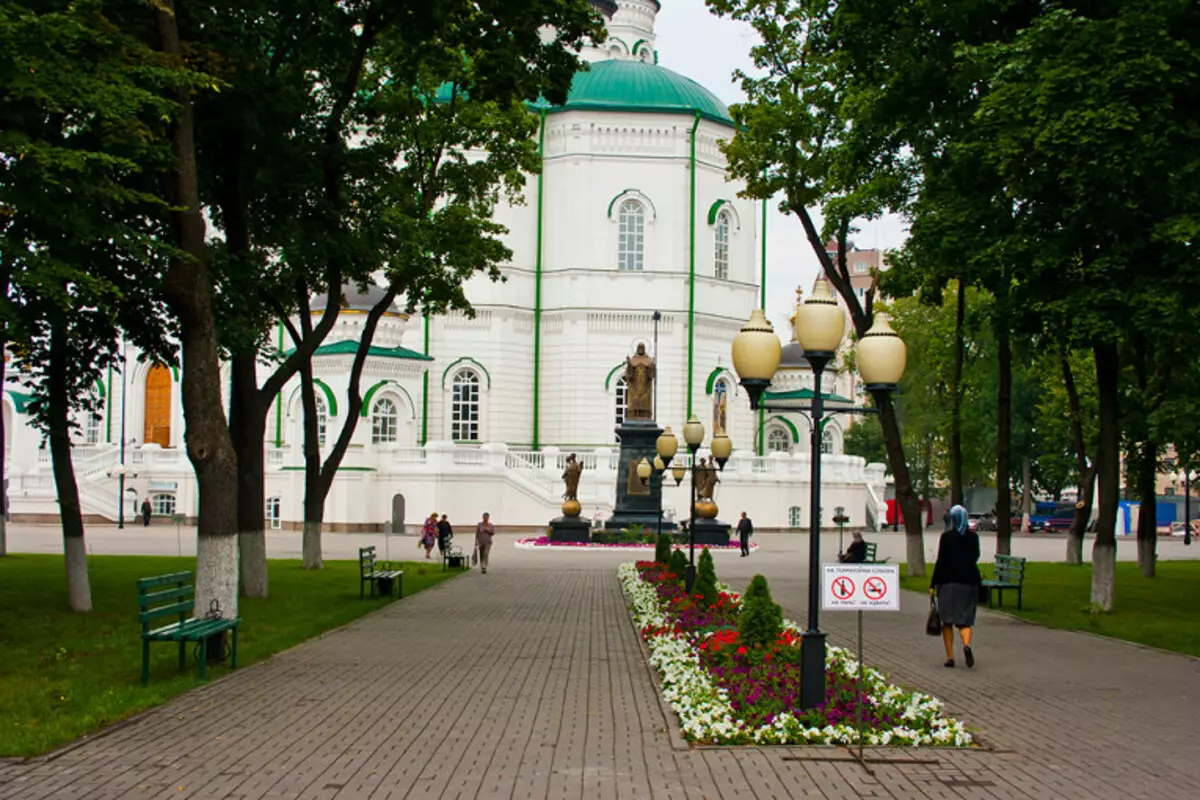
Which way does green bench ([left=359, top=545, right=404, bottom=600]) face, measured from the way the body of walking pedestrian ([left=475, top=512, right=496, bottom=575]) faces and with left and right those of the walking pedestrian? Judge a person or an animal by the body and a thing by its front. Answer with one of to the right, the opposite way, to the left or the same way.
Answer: to the left

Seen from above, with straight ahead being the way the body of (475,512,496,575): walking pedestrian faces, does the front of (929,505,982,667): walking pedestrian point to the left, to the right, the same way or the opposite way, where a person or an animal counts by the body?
the opposite way

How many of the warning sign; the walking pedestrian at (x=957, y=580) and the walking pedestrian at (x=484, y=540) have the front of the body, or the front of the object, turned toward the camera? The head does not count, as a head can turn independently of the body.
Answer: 2

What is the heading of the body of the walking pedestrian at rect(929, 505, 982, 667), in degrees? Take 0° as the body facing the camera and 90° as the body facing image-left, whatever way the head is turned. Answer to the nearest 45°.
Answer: approximately 180°

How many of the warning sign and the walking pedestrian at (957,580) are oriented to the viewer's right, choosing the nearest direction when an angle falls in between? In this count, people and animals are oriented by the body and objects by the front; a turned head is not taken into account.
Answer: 0

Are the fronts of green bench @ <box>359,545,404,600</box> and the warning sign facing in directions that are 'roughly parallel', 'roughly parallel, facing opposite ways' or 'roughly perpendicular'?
roughly perpendicular

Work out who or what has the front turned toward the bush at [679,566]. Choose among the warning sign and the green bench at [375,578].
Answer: the green bench

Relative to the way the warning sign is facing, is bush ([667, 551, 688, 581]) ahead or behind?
behind

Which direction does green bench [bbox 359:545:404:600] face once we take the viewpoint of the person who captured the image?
facing to the right of the viewer

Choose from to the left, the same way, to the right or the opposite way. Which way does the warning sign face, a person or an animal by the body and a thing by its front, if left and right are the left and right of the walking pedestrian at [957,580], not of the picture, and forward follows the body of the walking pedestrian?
the opposite way

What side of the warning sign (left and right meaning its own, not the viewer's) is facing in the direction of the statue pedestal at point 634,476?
back

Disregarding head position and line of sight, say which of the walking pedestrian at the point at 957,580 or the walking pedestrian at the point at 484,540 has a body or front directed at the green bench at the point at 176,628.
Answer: the walking pedestrian at the point at 484,540
